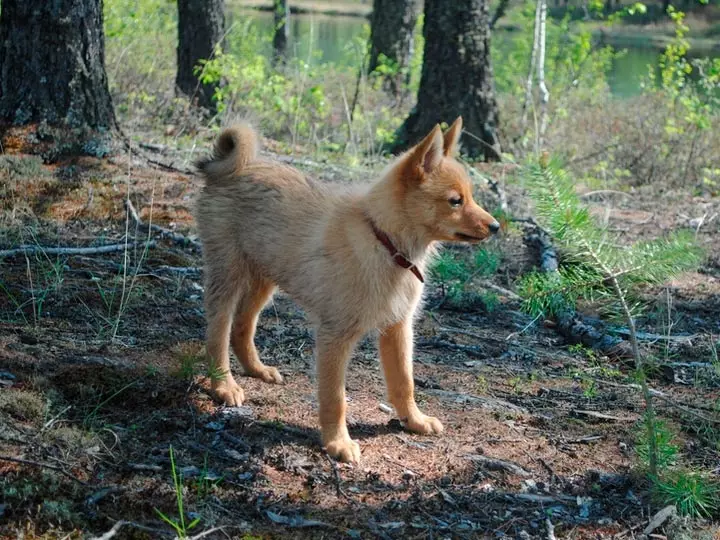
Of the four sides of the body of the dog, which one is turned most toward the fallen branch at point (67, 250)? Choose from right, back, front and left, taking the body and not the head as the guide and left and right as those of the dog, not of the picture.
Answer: back

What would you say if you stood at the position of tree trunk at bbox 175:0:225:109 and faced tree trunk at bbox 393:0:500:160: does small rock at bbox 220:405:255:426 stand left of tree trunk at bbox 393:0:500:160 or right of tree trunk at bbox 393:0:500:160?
right

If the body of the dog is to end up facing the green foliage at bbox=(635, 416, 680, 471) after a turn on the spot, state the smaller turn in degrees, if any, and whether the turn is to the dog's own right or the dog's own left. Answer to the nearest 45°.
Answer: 0° — it already faces it

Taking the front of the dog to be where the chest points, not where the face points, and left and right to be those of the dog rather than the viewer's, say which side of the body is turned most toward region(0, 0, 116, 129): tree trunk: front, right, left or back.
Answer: back

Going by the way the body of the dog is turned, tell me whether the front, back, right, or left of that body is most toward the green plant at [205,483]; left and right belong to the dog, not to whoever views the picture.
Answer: right

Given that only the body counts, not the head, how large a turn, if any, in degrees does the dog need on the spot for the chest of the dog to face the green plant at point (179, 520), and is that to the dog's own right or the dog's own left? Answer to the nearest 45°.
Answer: approximately 45° to the dog's own right

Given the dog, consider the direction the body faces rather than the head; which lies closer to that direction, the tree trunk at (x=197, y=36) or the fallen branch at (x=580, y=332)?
the fallen branch

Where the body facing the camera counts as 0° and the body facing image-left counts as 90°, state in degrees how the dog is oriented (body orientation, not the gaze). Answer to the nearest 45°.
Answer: approximately 315°

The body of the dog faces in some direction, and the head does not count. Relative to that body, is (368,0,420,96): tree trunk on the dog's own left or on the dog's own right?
on the dog's own left

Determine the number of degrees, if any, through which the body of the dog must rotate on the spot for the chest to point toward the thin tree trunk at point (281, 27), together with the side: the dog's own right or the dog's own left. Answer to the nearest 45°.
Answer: approximately 135° to the dog's own left
